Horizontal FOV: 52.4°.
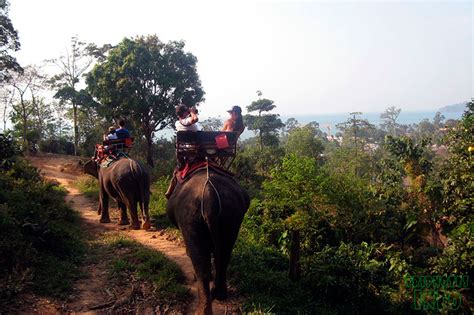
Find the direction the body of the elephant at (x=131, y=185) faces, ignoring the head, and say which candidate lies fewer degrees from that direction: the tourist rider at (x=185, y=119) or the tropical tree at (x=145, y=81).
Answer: the tropical tree

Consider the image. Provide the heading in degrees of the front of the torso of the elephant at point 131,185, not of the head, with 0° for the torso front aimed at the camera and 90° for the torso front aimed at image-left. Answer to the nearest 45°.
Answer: approximately 135°

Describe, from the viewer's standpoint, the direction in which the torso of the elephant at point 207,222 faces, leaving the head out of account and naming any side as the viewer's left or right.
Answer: facing away from the viewer

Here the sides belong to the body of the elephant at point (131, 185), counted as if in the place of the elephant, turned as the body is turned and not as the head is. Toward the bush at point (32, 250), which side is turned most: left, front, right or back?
left

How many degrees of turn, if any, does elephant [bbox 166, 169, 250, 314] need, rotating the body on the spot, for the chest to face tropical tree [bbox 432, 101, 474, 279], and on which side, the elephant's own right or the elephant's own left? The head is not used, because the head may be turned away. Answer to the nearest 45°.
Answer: approximately 45° to the elephant's own right

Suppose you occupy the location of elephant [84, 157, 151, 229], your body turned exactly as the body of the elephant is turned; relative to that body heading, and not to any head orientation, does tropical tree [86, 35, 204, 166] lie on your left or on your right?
on your right

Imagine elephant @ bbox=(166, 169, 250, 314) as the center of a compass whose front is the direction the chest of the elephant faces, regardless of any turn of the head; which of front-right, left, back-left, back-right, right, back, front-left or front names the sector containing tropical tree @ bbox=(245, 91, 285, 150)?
front

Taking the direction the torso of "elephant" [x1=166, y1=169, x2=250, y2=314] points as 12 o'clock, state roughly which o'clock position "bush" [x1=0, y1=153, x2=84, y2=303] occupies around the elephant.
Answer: The bush is roughly at 10 o'clock from the elephant.

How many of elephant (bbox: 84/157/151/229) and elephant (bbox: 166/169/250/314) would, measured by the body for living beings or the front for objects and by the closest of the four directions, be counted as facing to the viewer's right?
0

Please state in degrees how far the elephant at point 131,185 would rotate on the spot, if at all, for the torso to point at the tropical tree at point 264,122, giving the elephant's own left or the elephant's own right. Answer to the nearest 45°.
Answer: approximately 90° to the elephant's own right

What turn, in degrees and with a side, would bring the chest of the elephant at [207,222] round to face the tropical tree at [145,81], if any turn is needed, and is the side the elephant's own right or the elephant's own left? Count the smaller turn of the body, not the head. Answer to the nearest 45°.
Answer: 0° — it already faces it
